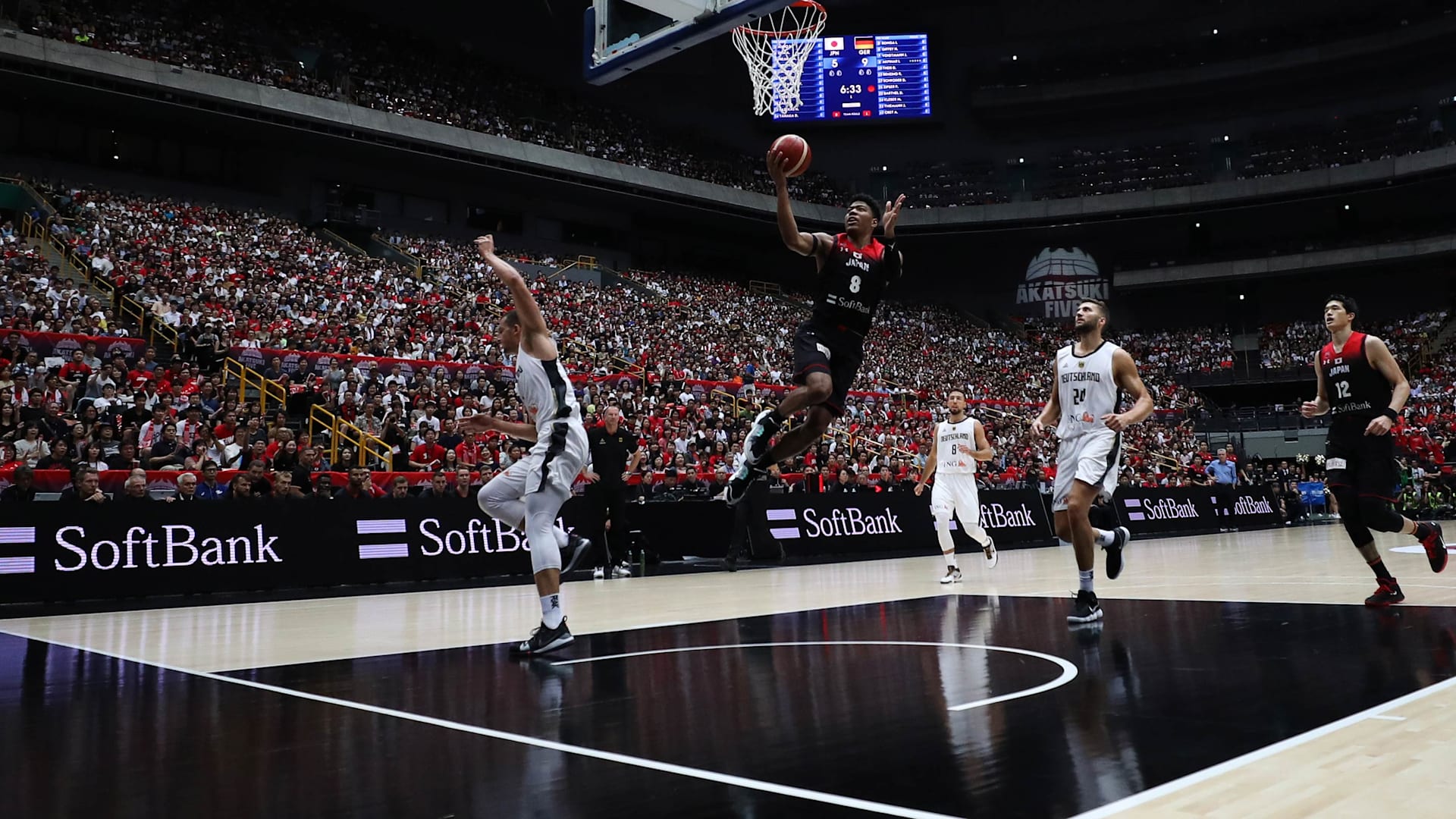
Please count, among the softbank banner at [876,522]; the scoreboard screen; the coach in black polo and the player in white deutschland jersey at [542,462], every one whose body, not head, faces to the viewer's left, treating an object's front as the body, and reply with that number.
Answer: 1

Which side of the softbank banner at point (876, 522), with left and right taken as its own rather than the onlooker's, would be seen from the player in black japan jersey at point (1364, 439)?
front

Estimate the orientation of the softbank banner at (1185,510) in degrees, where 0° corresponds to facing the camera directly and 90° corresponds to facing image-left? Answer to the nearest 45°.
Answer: approximately 315°

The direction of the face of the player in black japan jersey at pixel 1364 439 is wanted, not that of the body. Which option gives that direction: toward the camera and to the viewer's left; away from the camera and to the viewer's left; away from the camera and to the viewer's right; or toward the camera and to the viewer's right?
toward the camera and to the viewer's left

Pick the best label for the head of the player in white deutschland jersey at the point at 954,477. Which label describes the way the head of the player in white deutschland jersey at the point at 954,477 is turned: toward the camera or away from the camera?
toward the camera

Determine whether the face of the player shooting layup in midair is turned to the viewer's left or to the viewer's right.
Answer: to the viewer's left

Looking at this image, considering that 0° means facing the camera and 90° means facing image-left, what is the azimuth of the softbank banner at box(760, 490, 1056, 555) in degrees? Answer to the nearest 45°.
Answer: approximately 315°

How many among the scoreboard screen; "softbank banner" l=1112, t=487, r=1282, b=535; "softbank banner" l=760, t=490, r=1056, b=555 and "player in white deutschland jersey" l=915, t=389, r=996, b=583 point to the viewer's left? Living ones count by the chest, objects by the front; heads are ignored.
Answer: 0

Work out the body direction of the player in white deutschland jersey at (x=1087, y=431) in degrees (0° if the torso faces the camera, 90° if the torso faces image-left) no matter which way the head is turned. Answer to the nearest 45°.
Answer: approximately 45°

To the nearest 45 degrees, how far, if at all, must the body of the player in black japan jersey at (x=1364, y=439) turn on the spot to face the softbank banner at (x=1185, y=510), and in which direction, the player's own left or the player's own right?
approximately 135° to the player's own right

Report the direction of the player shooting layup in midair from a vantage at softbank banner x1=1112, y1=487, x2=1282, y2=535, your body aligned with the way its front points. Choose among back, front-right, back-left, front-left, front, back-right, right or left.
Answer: front-right

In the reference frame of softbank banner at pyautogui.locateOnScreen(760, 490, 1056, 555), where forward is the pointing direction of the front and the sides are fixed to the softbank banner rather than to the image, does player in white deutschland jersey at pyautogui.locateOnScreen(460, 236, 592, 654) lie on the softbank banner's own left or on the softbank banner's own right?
on the softbank banner's own right

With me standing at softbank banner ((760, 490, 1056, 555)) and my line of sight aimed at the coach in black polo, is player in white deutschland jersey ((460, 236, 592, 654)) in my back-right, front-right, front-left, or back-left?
front-left
